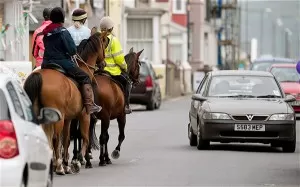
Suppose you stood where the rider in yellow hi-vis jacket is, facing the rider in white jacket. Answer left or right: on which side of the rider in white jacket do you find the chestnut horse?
left

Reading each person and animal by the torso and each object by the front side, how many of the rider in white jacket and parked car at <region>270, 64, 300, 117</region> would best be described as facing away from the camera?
1

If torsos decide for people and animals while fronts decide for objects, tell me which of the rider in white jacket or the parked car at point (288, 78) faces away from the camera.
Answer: the rider in white jacket

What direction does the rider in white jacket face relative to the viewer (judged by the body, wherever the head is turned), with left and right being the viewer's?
facing away from the viewer

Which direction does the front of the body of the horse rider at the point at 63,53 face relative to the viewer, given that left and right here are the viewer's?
facing away from the viewer and to the right of the viewer

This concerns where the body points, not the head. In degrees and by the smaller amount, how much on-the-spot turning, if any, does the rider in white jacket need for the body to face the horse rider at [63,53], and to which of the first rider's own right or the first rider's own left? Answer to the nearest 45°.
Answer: approximately 180°

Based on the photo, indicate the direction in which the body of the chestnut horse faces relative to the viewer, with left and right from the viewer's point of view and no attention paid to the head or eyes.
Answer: facing away from the viewer and to the right of the viewer
